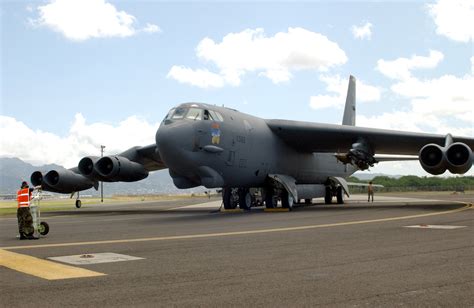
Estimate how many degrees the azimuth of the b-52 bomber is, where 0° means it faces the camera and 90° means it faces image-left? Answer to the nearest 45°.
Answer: approximately 45°

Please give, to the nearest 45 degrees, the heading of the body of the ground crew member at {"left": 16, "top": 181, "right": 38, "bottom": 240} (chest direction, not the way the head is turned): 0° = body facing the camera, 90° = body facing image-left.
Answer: approximately 225°

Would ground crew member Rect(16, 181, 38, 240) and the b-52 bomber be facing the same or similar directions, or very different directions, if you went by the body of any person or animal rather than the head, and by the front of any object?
very different directions

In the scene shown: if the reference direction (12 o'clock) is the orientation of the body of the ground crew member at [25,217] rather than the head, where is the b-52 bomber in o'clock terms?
The b-52 bomber is roughly at 12 o'clock from the ground crew member.

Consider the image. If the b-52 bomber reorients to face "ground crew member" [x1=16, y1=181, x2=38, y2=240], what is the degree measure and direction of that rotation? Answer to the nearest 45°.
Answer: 0° — it already faces them
